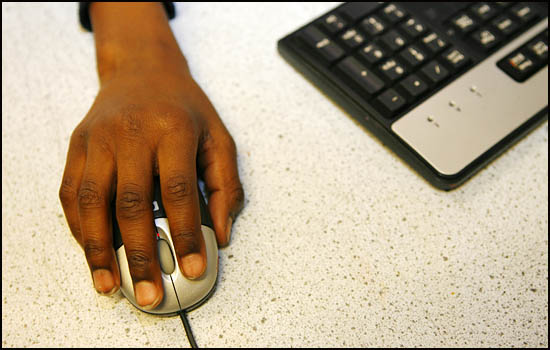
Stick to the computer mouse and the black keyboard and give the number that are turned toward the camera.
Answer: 1

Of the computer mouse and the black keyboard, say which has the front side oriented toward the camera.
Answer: the computer mouse

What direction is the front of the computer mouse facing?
toward the camera
